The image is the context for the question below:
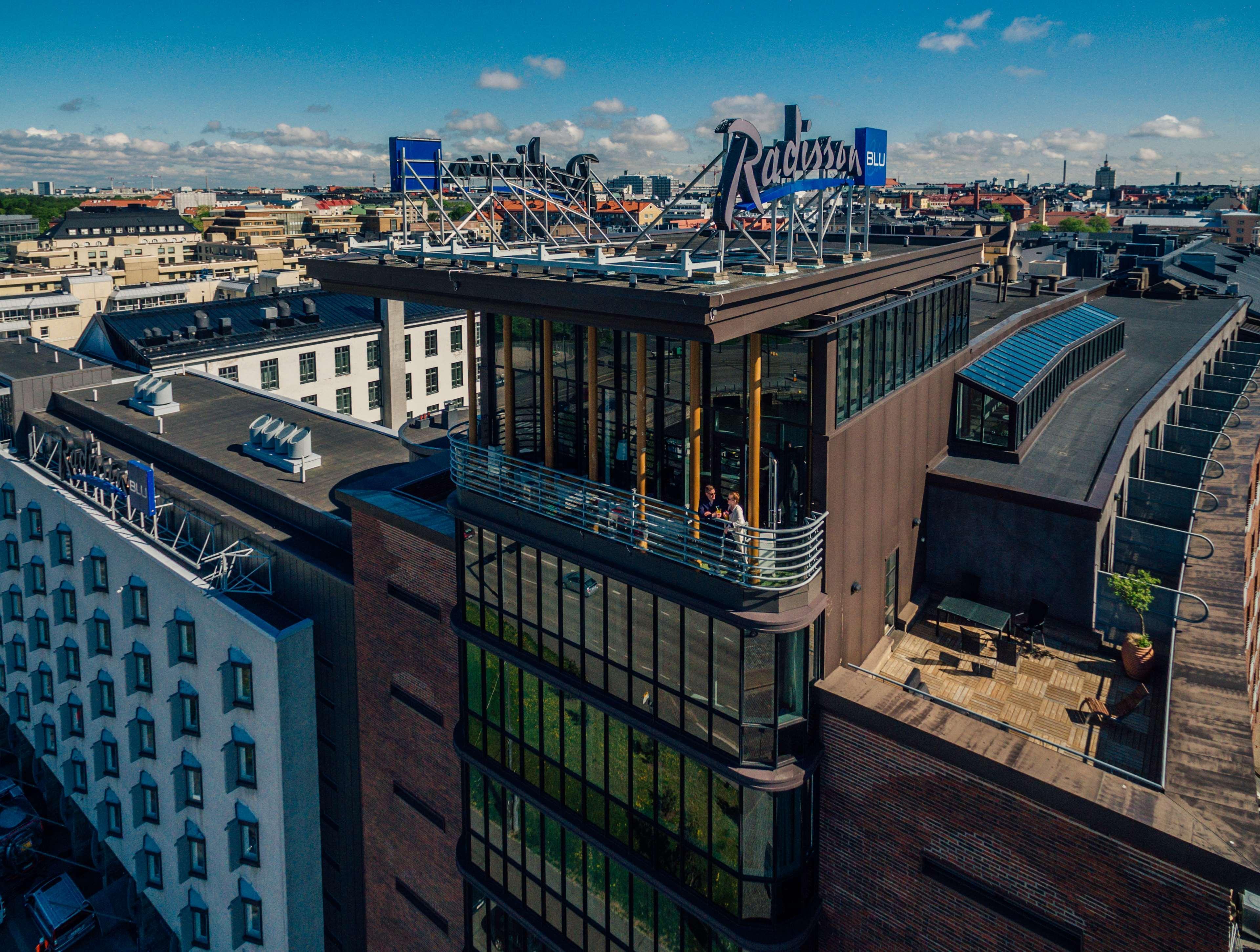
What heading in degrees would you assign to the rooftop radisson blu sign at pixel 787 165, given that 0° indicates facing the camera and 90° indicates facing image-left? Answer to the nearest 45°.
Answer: approximately 315°
